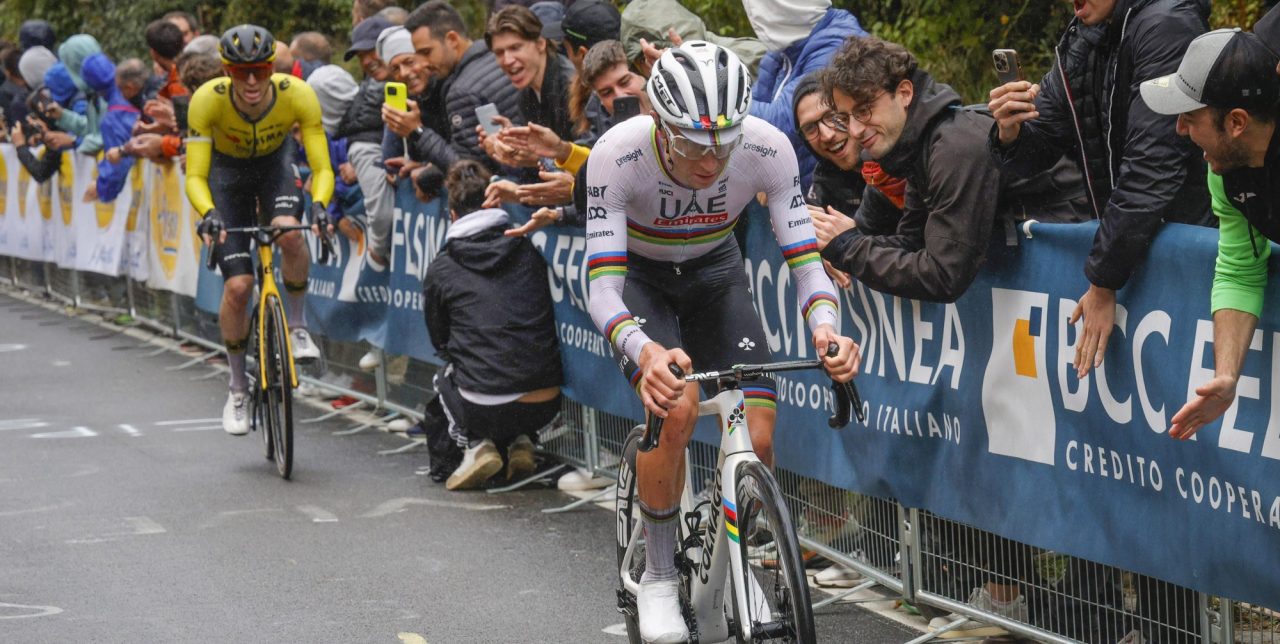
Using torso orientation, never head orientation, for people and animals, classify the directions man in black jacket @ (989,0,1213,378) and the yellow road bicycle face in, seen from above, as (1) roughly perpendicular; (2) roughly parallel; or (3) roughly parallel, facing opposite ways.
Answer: roughly perpendicular

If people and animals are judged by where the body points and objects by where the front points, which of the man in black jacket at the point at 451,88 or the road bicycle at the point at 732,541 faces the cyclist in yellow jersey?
the man in black jacket

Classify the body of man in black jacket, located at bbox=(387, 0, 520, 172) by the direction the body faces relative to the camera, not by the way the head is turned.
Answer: to the viewer's left

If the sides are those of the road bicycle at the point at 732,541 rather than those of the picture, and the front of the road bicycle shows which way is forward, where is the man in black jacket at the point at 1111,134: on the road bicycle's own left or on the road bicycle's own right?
on the road bicycle's own left

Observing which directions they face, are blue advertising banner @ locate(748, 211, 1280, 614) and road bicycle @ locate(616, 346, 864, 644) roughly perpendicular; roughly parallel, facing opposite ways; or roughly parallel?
roughly perpendicular

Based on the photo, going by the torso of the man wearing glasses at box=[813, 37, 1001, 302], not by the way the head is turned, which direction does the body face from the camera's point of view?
to the viewer's left

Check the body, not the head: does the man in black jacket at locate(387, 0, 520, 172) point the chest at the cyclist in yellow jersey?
yes

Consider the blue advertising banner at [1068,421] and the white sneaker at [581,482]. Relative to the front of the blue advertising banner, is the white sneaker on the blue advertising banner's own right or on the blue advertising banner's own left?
on the blue advertising banner's own right

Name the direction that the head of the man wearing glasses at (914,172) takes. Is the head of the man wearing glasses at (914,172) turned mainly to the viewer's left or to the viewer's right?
to the viewer's left
